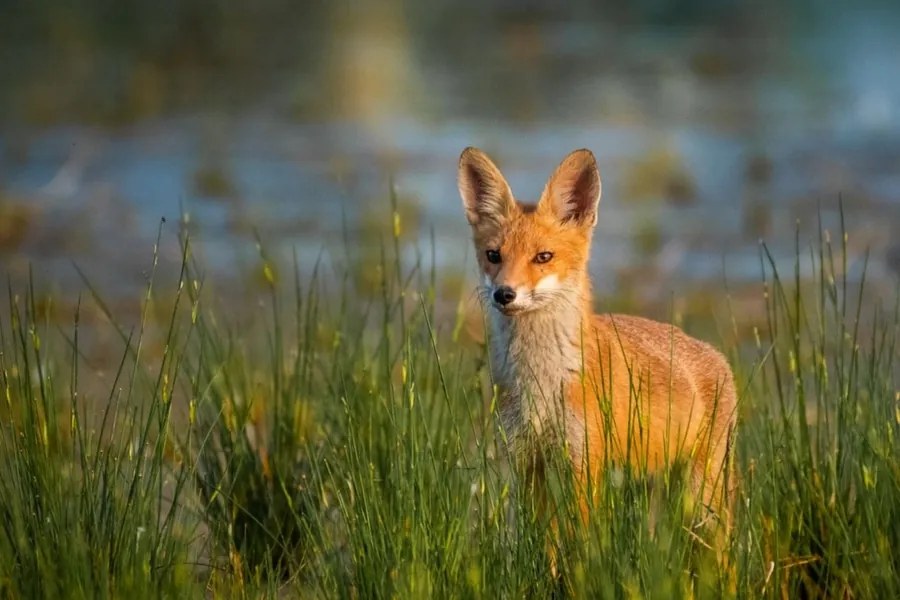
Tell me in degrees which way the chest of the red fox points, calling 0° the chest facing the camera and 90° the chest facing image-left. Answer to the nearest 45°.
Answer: approximately 45°
